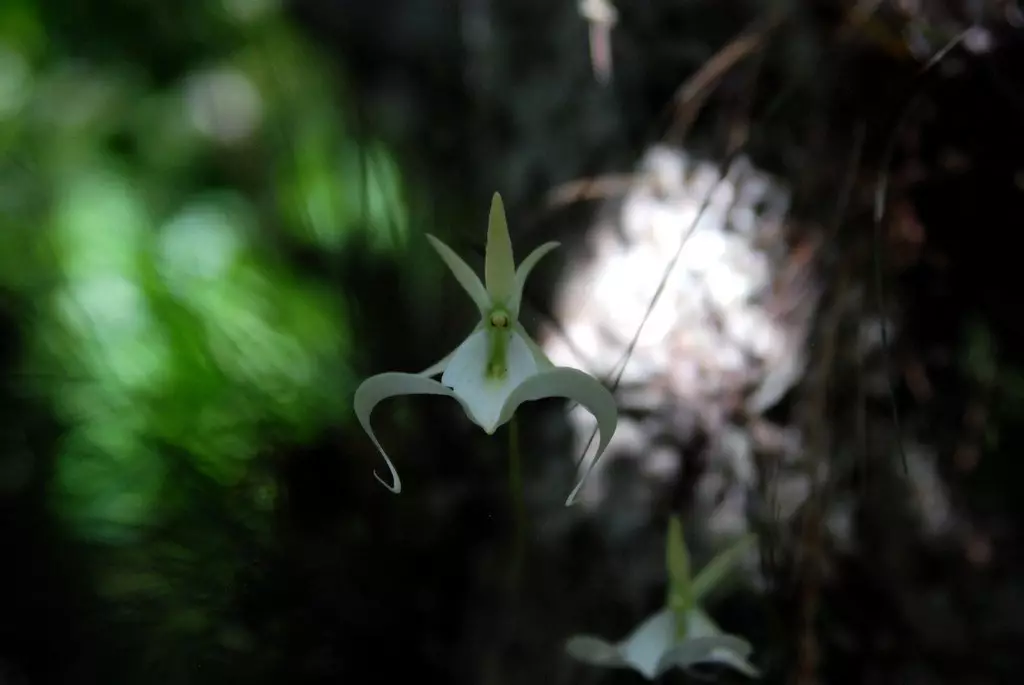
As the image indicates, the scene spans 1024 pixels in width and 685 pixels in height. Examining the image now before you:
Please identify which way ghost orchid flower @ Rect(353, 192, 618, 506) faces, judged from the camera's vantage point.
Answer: facing the viewer
